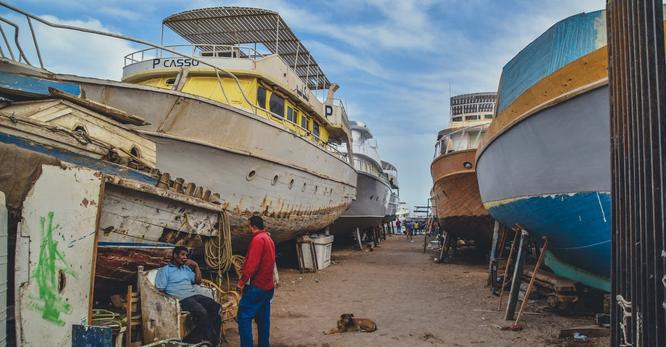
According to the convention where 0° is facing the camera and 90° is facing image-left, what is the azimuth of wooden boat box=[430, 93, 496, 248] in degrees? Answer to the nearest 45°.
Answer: approximately 315°

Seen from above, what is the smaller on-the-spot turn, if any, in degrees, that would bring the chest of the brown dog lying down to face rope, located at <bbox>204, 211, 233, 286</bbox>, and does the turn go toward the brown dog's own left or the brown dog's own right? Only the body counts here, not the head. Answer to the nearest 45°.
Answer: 0° — it already faces it

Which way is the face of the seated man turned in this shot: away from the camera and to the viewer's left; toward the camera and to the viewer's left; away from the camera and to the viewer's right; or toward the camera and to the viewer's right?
toward the camera and to the viewer's right

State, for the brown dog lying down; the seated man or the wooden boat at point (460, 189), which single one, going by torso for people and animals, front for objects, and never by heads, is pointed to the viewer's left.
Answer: the brown dog lying down

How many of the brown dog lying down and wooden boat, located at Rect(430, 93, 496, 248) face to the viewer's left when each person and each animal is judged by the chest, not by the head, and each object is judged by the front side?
1

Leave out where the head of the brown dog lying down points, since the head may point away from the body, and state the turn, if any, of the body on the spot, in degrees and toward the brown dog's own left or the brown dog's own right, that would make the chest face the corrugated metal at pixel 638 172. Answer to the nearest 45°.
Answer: approximately 135° to the brown dog's own left

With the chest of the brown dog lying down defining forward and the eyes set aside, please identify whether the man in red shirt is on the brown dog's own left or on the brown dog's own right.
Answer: on the brown dog's own left

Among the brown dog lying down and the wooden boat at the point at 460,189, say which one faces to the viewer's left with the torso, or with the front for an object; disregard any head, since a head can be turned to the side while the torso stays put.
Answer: the brown dog lying down

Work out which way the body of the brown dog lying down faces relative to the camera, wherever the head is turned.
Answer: to the viewer's left

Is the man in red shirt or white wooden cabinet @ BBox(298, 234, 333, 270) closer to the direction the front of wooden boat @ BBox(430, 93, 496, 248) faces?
the man in red shirt
